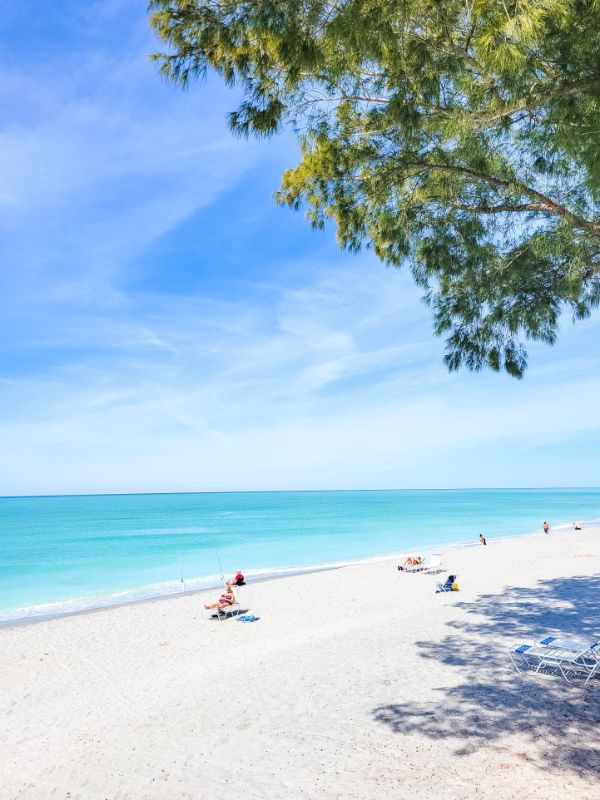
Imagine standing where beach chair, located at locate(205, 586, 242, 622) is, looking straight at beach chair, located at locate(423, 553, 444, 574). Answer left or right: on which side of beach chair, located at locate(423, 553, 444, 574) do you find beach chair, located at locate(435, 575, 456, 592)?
right

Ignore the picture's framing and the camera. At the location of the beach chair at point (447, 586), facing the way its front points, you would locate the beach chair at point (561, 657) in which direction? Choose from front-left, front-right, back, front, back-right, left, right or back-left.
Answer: left

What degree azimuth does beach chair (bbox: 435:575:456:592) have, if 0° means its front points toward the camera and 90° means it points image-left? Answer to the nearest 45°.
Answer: approximately 90°

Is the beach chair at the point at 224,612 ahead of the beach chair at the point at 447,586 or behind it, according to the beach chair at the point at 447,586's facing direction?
ahead

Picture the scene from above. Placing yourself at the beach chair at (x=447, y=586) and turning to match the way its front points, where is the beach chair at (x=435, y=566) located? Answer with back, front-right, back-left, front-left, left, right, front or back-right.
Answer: right

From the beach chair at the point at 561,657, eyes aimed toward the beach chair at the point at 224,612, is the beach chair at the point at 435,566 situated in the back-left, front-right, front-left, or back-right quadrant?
front-right

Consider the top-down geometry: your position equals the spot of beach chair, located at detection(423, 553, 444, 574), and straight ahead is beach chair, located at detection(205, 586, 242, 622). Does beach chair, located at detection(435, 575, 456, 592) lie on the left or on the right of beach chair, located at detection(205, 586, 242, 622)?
left

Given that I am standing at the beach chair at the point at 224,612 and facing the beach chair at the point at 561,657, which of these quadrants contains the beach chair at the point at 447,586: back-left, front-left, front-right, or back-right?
front-left

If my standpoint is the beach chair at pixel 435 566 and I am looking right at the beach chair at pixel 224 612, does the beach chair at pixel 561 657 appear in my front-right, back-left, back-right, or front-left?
front-left
